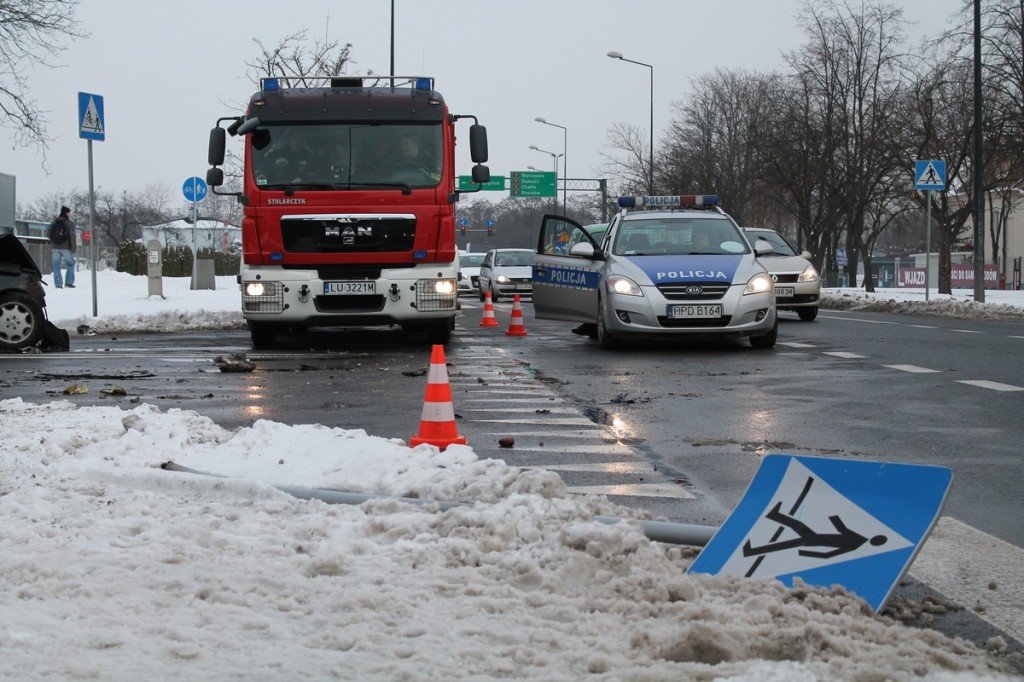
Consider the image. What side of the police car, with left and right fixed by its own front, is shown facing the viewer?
front

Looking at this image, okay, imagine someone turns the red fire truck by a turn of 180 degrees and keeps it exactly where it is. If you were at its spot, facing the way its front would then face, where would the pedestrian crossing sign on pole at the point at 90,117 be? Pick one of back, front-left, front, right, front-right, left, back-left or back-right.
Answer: front-left

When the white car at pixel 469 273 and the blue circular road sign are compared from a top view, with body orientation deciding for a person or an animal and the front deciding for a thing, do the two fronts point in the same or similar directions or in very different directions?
same or similar directions

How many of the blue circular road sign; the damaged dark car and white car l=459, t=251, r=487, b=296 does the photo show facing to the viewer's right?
1

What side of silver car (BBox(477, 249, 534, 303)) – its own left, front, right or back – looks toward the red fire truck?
front

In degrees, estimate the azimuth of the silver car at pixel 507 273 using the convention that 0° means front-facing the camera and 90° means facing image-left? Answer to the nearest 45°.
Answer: approximately 0°

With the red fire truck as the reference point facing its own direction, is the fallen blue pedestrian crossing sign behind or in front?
in front

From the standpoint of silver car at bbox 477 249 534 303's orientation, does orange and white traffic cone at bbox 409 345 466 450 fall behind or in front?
in front

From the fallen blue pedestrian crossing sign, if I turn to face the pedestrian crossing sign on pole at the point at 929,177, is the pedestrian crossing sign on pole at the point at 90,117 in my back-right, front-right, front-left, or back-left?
front-left

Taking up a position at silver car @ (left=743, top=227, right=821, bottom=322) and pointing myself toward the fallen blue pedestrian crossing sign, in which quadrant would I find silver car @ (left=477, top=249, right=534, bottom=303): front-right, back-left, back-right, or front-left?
back-right

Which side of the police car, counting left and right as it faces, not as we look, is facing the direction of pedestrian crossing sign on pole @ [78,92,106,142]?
right

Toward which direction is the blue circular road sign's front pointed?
toward the camera

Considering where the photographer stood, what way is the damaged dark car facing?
facing to the right of the viewer

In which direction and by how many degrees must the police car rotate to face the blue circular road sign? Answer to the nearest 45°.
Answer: approximately 135° to its right

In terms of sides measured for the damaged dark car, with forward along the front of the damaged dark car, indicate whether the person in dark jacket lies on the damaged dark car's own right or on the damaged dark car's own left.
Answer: on the damaged dark car's own left

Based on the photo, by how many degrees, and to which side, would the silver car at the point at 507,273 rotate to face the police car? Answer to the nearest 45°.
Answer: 0° — it already faces it
